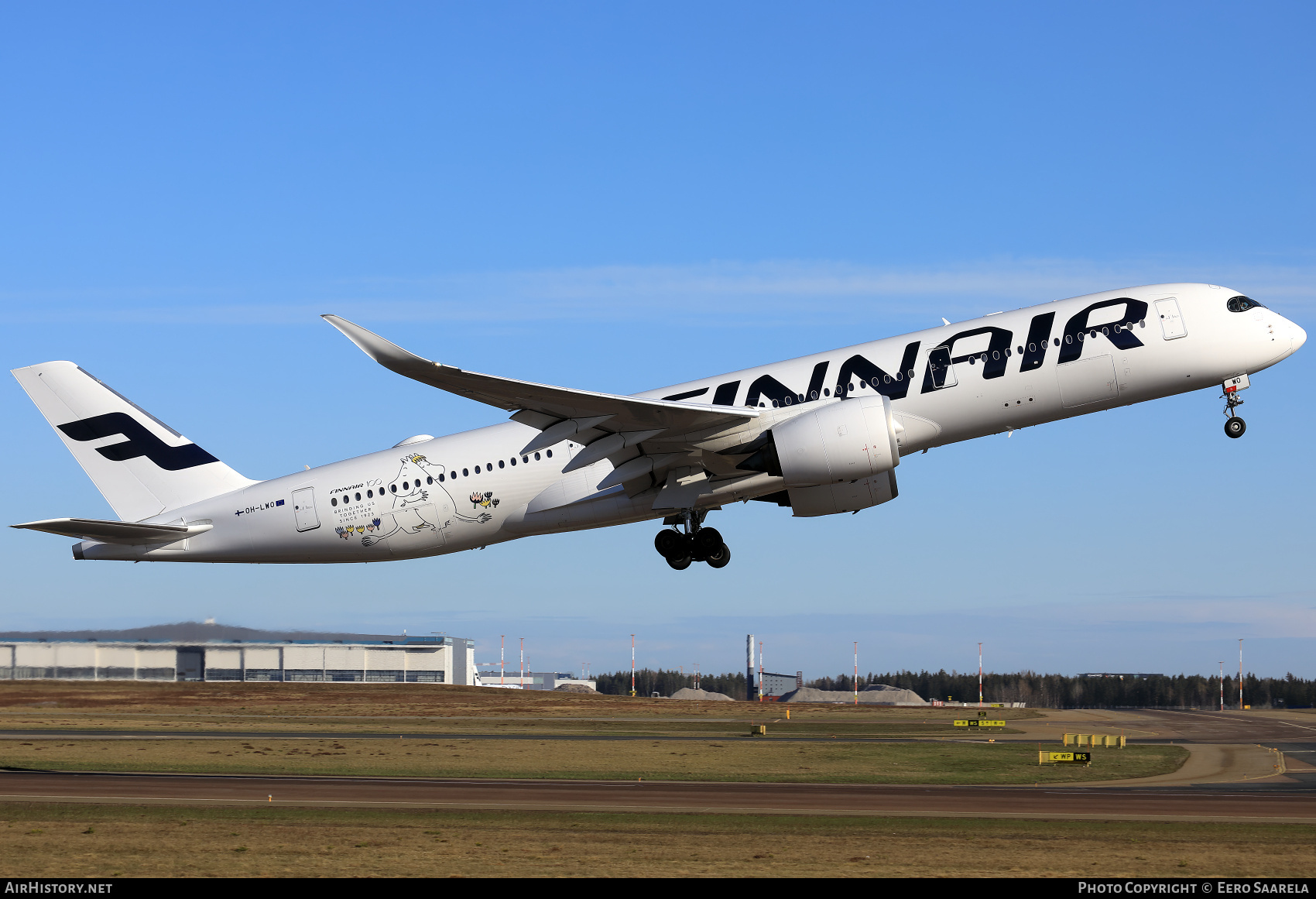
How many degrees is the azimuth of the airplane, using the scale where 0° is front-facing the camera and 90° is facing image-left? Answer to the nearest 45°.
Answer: approximately 270°
